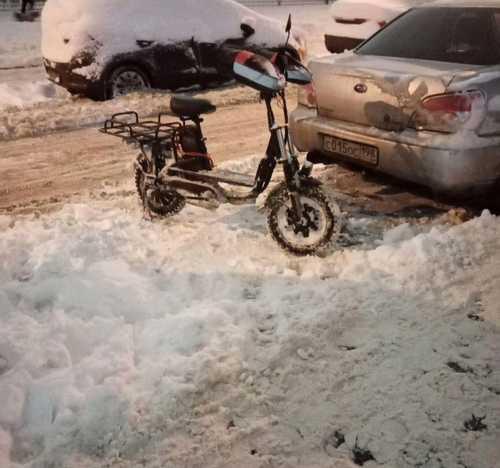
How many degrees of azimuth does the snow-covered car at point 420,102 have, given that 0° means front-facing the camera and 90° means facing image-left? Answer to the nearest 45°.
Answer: approximately 225°

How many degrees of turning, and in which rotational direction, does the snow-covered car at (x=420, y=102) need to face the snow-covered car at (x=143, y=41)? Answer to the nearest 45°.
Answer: approximately 90° to its left

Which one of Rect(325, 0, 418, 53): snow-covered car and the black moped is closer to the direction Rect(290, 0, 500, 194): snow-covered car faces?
the snow-covered car

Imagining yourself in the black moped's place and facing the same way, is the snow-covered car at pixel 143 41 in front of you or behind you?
behind

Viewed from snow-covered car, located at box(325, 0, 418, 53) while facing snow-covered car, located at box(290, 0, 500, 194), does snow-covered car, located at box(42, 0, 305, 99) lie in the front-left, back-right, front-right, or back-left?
front-right

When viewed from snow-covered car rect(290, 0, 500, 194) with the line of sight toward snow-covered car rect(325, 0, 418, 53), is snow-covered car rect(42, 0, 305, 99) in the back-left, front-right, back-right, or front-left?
front-left

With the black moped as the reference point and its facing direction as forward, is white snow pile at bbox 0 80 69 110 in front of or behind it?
behind

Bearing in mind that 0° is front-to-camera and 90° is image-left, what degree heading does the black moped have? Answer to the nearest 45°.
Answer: approximately 315°

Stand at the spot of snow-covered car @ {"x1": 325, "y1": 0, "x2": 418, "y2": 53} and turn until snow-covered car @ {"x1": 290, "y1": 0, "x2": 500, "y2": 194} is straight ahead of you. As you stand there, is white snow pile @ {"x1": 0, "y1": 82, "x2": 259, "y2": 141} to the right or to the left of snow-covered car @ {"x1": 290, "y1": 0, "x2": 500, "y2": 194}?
right

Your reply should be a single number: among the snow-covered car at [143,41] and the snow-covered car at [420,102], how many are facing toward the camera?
0
